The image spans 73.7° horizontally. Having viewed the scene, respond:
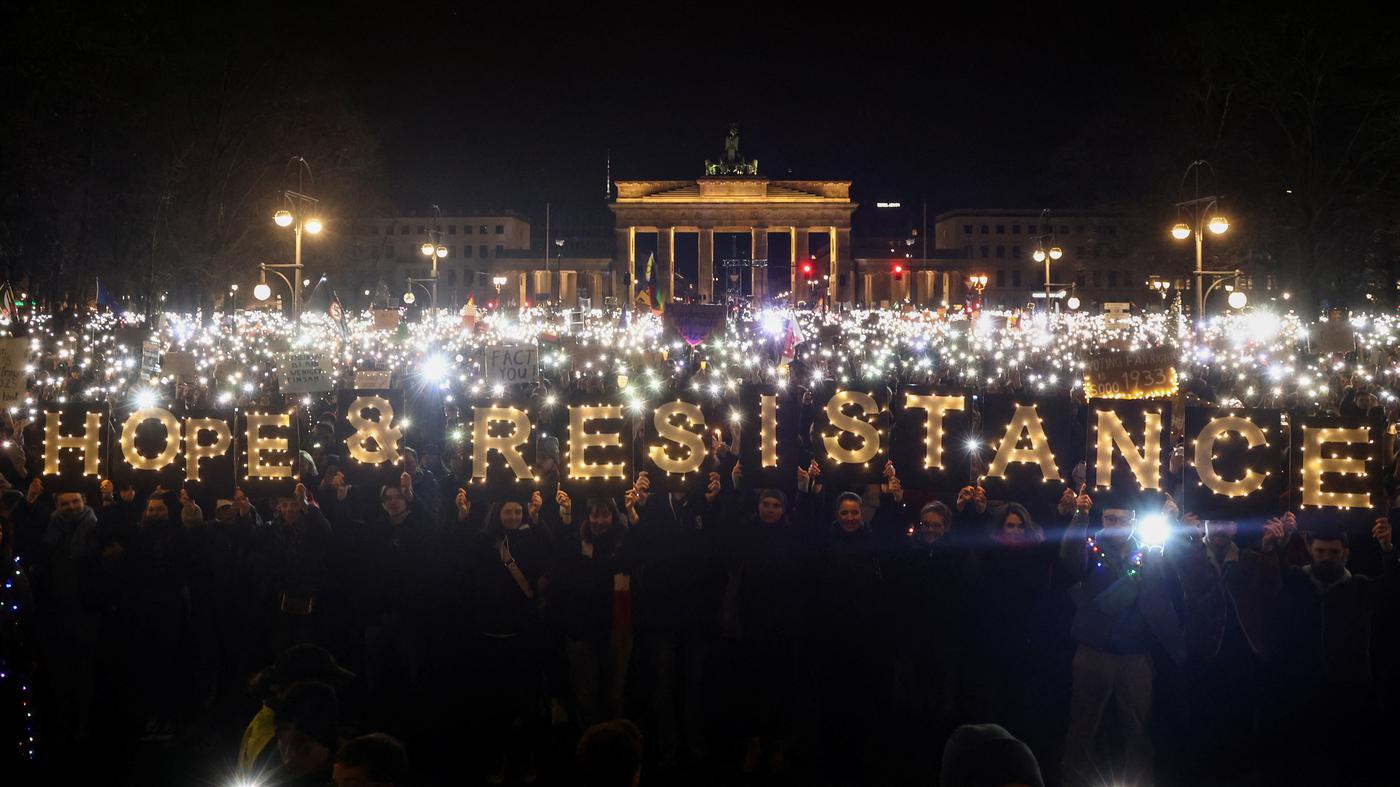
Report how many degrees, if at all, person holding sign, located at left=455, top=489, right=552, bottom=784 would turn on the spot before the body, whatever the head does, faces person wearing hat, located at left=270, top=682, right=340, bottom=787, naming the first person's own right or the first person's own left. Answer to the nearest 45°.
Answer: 0° — they already face them

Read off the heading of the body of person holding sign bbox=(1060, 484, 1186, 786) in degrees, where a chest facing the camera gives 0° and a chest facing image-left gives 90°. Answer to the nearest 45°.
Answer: approximately 0°

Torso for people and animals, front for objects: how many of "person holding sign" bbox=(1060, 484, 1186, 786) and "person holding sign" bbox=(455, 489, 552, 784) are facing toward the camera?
2

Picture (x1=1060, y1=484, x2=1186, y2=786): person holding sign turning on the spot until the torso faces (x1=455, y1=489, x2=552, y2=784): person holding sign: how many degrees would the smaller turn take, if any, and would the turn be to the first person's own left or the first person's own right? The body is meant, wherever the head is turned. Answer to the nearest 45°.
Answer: approximately 90° to the first person's own right

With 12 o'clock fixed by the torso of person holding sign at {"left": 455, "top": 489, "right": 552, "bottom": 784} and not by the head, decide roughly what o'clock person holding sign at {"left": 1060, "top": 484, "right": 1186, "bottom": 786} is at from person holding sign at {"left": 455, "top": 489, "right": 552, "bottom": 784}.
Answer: person holding sign at {"left": 1060, "top": 484, "right": 1186, "bottom": 786} is roughly at 10 o'clock from person holding sign at {"left": 455, "top": 489, "right": 552, "bottom": 784}.

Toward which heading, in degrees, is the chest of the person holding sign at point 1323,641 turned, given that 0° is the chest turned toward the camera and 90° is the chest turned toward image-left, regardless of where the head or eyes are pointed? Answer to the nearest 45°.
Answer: approximately 0°

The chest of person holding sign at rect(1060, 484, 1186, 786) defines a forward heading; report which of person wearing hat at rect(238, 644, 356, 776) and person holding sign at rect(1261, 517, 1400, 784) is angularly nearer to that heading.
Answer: the person wearing hat
